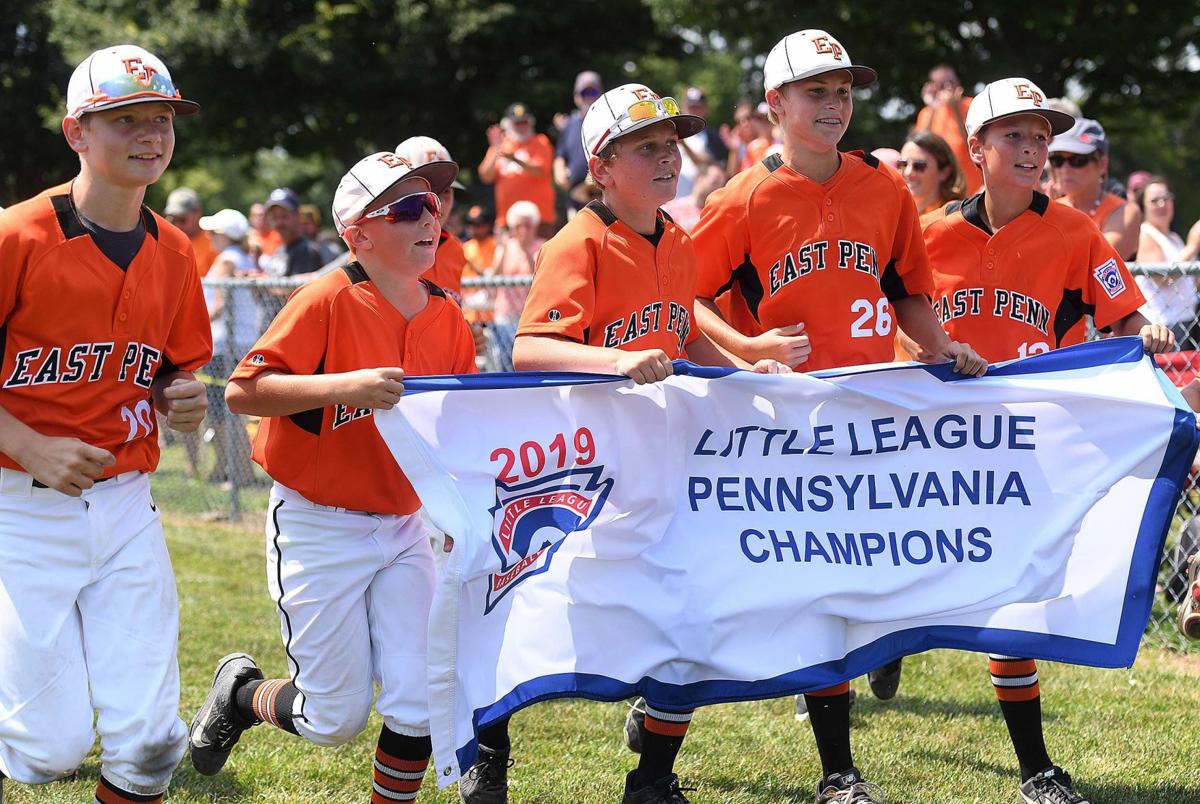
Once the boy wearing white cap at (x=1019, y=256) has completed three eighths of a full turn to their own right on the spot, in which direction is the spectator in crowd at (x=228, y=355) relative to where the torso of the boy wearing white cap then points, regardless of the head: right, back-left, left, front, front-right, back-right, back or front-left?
front

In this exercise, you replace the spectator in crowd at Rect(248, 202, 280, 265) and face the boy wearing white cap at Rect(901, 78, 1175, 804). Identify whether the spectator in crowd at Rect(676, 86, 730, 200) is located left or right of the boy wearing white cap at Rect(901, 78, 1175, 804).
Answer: left

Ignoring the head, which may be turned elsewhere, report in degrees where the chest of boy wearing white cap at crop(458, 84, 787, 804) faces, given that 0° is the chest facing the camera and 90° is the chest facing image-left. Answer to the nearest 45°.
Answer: approximately 315°

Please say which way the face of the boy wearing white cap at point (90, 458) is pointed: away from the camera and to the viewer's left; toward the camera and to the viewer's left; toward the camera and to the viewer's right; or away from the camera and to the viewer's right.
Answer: toward the camera and to the viewer's right

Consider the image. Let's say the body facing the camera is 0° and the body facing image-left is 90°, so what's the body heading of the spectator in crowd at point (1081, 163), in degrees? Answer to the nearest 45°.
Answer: approximately 45°

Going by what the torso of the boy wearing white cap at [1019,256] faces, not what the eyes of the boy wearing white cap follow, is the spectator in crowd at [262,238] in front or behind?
behind

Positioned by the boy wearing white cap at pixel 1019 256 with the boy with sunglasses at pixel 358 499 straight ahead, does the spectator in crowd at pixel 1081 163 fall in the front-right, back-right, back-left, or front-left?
back-right

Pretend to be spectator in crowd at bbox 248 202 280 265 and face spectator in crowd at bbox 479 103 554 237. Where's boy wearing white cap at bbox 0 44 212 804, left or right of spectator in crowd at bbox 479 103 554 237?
right
